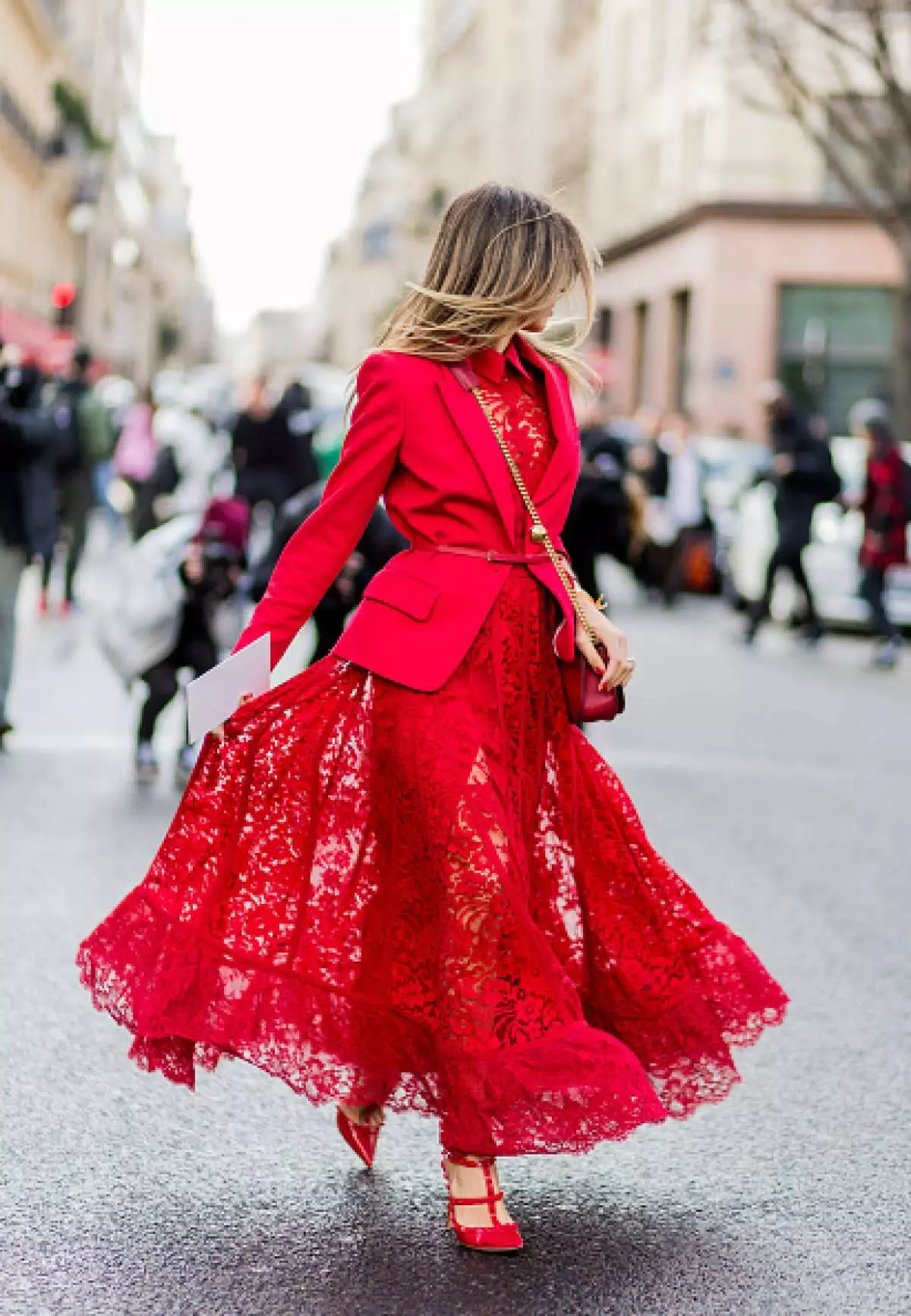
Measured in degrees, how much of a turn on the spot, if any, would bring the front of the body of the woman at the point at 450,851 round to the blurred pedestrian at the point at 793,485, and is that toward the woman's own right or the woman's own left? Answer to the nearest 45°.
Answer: approximately 135° to the woman's own left

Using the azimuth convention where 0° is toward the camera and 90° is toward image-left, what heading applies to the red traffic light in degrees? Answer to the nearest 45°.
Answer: approximately 0°

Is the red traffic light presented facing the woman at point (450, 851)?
yes

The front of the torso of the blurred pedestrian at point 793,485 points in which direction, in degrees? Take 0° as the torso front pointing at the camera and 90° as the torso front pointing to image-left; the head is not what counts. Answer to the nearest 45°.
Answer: approximately 90°

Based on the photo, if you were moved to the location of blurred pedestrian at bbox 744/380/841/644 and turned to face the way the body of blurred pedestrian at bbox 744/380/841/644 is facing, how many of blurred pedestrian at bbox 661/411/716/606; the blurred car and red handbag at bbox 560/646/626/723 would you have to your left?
1

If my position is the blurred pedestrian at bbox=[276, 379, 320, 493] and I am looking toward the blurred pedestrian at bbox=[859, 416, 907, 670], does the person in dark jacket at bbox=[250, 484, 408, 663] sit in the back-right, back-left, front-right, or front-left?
front-right

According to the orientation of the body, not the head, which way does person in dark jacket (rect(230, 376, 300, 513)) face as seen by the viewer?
toward the camera

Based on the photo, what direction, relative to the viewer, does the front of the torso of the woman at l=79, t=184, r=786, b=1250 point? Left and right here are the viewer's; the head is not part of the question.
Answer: facing the viewer and to the right of the viewer

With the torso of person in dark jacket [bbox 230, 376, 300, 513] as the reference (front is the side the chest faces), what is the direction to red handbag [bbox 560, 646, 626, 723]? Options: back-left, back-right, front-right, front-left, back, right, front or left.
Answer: front
